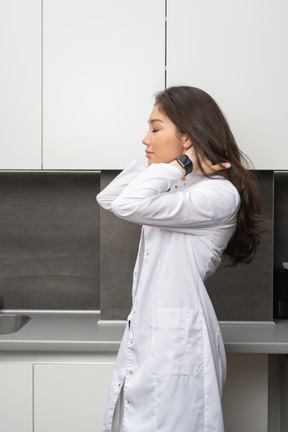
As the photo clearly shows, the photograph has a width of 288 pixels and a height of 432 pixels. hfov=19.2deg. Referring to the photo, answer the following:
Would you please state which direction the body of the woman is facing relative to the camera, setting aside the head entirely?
to the viewer's left

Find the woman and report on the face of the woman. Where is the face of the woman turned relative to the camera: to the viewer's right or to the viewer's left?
to the viewer's left
